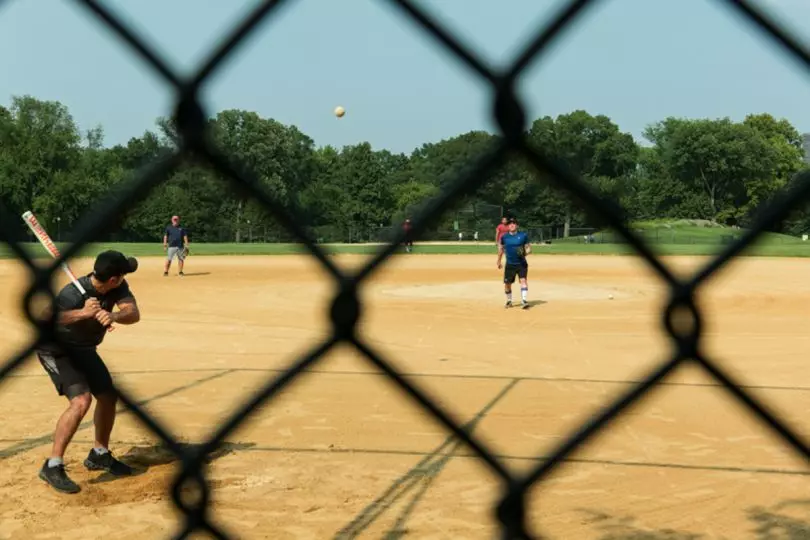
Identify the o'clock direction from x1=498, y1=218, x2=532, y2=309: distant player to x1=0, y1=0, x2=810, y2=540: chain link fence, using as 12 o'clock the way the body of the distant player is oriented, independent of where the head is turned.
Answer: The chain link fence is roughly at 12 o'clock from the distant player.

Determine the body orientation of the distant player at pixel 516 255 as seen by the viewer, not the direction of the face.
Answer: toward the camera

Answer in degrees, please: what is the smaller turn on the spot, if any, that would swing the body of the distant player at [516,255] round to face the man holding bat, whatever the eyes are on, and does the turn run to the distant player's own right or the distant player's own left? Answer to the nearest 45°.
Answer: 0° — they already face them
